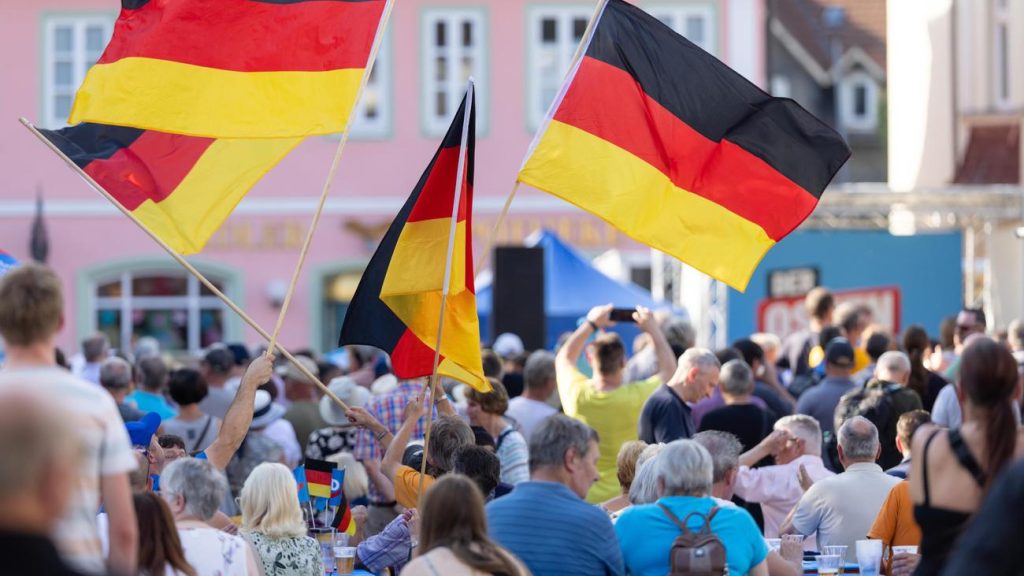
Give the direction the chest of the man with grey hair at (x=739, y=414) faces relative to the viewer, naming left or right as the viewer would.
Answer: facing away from the viewer

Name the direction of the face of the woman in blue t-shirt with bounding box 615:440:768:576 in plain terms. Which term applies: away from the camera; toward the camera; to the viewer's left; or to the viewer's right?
away from the camera

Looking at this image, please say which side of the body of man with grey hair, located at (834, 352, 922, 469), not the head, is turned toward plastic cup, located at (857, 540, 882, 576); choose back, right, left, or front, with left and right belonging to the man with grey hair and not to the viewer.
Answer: back

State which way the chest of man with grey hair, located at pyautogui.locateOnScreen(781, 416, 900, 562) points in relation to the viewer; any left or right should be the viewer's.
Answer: facing away from the viewer

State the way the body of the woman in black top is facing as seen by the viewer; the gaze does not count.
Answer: away from the camera

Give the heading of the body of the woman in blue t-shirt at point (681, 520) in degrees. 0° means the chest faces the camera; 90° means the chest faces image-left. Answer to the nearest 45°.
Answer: approximately 180°

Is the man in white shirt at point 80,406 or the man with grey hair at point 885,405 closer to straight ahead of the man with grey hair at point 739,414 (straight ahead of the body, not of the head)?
the man with grey hair

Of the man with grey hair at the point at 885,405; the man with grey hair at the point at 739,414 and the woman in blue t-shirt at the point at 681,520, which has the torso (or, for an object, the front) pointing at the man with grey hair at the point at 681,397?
the woman in blue t-shirt

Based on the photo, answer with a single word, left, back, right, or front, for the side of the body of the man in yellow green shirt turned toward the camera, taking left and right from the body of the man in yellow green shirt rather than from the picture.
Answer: back

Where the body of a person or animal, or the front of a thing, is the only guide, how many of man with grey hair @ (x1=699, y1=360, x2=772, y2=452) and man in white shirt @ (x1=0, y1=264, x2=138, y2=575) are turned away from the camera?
2

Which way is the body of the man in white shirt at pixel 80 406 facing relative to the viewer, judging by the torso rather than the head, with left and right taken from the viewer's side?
facing away from the viewer

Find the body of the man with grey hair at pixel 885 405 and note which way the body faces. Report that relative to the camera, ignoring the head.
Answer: away from the camera

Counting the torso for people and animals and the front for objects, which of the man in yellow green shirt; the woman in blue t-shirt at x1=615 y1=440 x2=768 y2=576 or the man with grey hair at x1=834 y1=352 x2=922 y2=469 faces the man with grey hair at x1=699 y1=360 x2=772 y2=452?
the woman in blue t-shirt

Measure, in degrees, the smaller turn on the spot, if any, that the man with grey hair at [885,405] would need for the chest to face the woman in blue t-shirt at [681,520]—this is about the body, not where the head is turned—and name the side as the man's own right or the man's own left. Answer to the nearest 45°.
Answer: approximately 180°
